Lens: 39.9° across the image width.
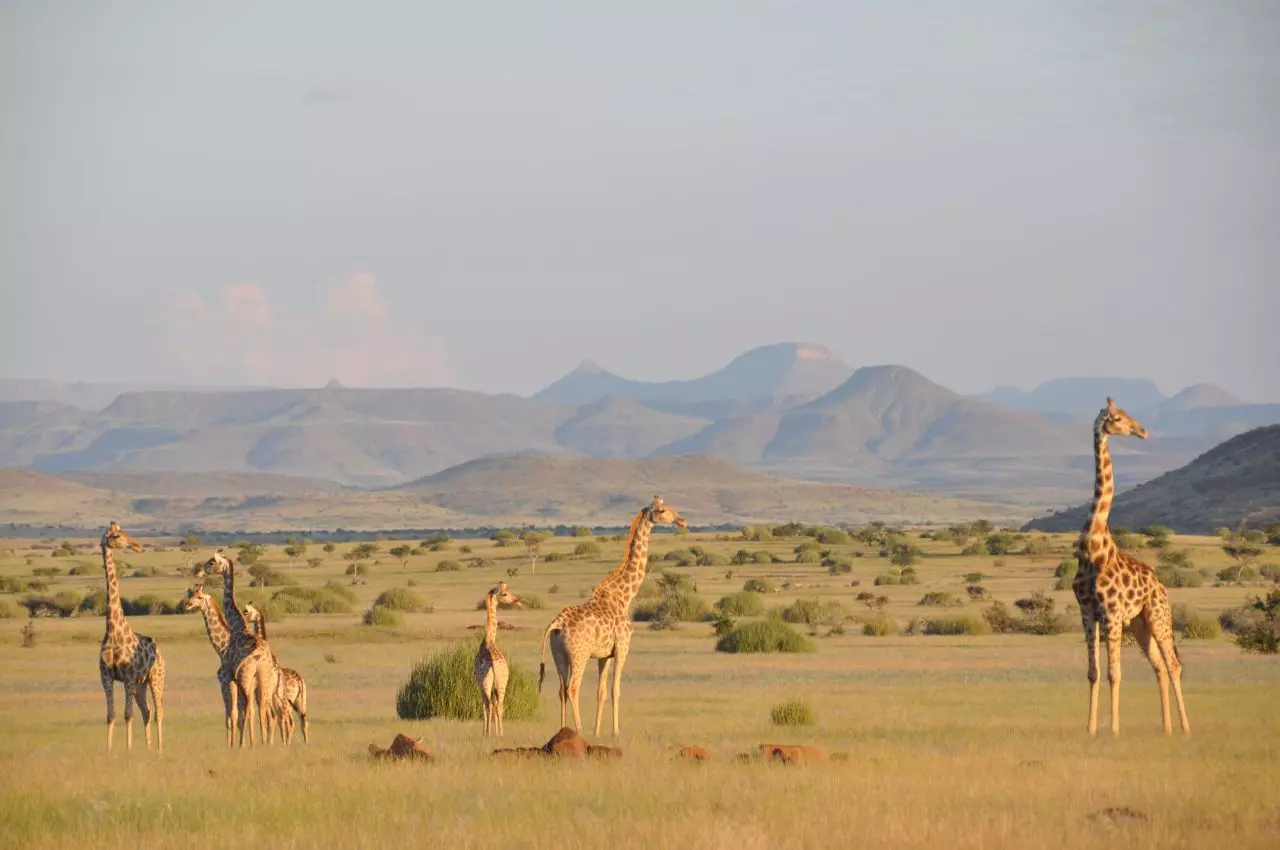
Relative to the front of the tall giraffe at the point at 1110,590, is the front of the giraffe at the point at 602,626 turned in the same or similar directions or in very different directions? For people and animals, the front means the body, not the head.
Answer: very different directions

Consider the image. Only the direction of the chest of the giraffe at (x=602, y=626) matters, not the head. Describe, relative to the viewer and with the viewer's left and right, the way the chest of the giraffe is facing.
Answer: facing away from the viewer and to the right of the viewer

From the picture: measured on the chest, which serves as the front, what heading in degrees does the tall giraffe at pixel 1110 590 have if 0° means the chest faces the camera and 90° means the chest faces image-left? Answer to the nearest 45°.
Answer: approximately 45°

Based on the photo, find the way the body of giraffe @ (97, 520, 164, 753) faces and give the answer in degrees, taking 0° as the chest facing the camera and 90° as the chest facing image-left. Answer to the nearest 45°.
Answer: approximately 45°

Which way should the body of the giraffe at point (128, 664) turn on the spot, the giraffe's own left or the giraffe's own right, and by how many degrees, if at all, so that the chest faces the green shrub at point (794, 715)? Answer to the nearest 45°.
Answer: approximately 135° to the giraffe's own left

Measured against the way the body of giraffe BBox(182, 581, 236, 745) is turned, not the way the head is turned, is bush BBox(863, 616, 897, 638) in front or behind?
behind

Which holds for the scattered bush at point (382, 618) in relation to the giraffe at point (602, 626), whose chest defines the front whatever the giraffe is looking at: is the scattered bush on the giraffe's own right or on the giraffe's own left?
on the giraffe's own left

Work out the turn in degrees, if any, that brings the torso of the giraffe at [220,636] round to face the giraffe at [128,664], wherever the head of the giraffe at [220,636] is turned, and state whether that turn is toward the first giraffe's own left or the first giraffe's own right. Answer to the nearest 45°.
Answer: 0° — it already faces it
